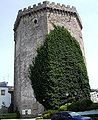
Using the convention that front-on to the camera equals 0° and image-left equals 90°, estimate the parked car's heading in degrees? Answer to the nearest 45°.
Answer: approximately 315°

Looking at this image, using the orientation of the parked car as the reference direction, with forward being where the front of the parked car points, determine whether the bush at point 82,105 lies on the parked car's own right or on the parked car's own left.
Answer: on the parked car's own left

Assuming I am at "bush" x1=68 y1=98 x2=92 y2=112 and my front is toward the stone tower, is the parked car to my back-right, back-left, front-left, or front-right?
back-left
